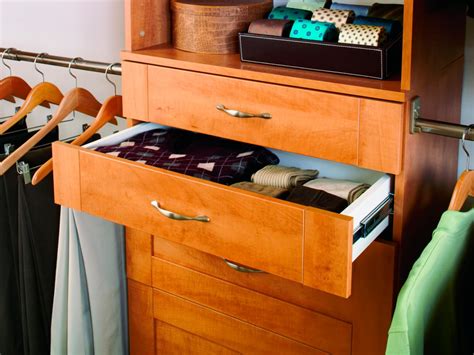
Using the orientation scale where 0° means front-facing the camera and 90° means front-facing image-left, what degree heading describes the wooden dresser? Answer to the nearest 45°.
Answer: approximately 45°

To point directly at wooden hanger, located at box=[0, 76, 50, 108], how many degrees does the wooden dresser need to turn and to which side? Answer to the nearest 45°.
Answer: approximately 90° to its right

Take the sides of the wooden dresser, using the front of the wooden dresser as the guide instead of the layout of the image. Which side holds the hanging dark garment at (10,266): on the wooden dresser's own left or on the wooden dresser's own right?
on the wooden dresser's own right
